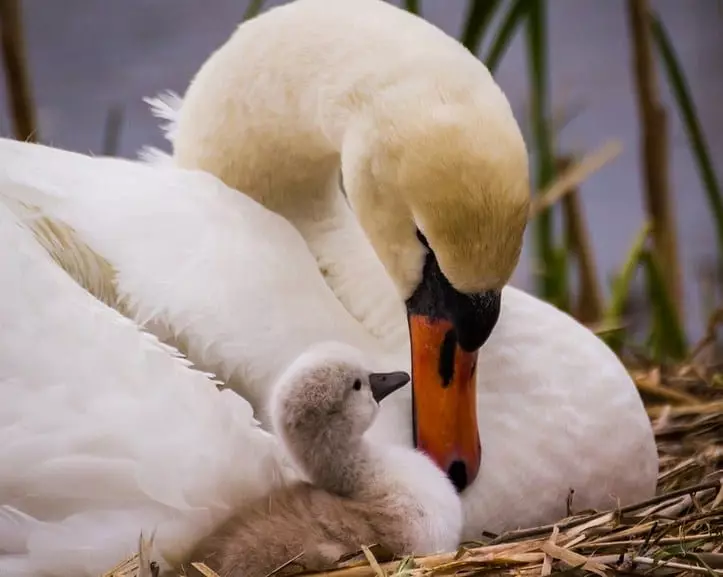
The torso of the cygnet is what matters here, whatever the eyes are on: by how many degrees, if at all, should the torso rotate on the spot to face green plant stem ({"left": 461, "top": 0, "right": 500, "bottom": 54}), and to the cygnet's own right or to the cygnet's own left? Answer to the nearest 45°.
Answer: approximately 90° to the cygnet's own left

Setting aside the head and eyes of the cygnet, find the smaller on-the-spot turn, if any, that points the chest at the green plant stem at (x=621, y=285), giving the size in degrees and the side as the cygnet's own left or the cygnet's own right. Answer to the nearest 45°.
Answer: approximately 45° to the cygnet's own left

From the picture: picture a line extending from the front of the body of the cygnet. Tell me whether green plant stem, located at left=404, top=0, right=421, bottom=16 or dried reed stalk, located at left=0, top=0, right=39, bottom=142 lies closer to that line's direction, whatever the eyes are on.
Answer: the green plant stem

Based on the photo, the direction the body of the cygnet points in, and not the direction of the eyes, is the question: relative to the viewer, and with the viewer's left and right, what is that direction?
facing to the right of the viewer

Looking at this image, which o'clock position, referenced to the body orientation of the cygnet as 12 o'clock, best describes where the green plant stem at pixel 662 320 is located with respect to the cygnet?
The green plant stem is roughly at 10 o'clock from the cygnet.

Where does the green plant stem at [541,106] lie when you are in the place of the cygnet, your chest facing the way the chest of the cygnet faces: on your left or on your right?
on your left

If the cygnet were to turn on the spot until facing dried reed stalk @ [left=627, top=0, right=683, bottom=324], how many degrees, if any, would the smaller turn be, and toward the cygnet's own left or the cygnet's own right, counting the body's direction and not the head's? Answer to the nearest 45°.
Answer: approximately 45° to the cygnet's own left
